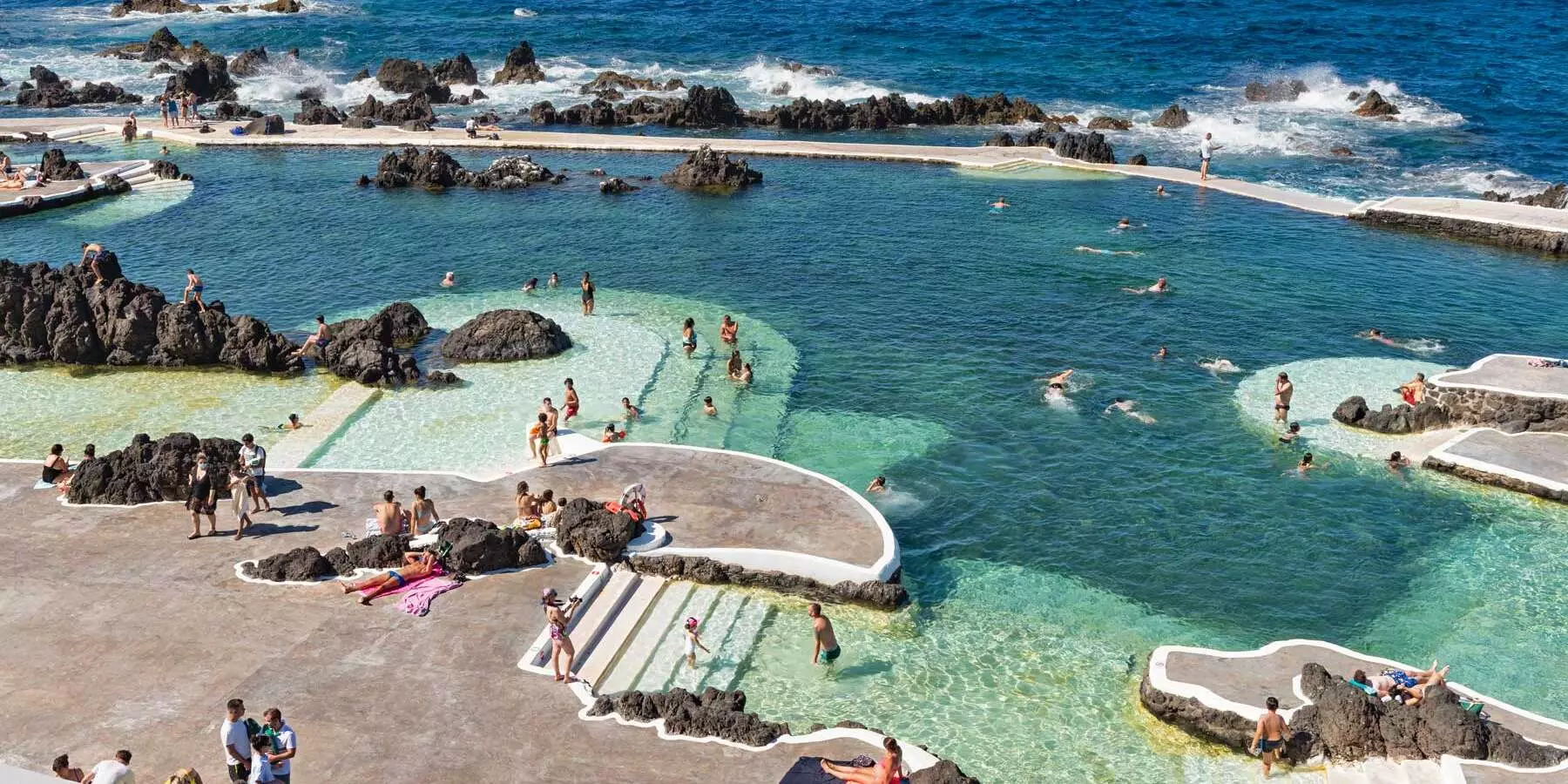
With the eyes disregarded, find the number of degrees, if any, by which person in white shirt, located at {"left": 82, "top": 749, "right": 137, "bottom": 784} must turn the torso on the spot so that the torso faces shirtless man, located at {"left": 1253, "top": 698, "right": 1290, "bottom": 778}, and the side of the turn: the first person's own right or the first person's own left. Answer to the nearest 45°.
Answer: approximately 45° to the first person's own right

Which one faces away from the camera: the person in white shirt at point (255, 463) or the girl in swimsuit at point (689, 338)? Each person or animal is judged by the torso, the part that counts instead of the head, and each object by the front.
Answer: the girl in swimsuit

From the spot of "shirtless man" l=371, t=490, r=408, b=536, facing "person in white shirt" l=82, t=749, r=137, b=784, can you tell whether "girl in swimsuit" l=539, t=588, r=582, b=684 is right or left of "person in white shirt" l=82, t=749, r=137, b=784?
left

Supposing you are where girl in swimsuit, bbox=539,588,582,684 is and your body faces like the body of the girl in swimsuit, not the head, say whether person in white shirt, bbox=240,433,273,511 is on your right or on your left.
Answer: on your left

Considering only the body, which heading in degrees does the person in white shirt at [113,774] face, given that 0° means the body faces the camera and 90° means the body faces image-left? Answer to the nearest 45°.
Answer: approximately 225°

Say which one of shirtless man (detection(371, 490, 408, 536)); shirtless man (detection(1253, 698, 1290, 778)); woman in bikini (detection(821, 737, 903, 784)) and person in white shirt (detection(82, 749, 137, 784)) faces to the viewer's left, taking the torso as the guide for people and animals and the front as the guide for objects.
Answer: the woman in bikini

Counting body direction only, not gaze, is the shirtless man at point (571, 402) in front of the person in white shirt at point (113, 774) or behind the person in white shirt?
in front

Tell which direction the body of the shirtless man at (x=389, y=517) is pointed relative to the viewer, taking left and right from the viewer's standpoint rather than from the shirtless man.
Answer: facing away from the viewer

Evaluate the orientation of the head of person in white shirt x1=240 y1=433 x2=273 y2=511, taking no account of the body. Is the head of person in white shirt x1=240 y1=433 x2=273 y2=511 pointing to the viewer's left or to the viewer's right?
to the viewer's left

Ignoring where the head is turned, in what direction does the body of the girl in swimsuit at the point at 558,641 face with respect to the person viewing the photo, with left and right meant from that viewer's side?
facing away from the viewer and to the right of the viewer

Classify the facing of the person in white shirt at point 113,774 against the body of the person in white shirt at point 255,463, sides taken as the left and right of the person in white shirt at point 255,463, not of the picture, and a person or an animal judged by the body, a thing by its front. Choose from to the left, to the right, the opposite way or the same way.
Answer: the opposite way

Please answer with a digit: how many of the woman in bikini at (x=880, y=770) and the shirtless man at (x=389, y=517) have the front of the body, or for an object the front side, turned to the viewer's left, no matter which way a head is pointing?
1

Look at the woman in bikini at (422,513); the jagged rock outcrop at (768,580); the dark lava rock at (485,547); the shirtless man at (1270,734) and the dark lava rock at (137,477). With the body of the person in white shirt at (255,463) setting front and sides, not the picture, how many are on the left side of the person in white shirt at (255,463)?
4
